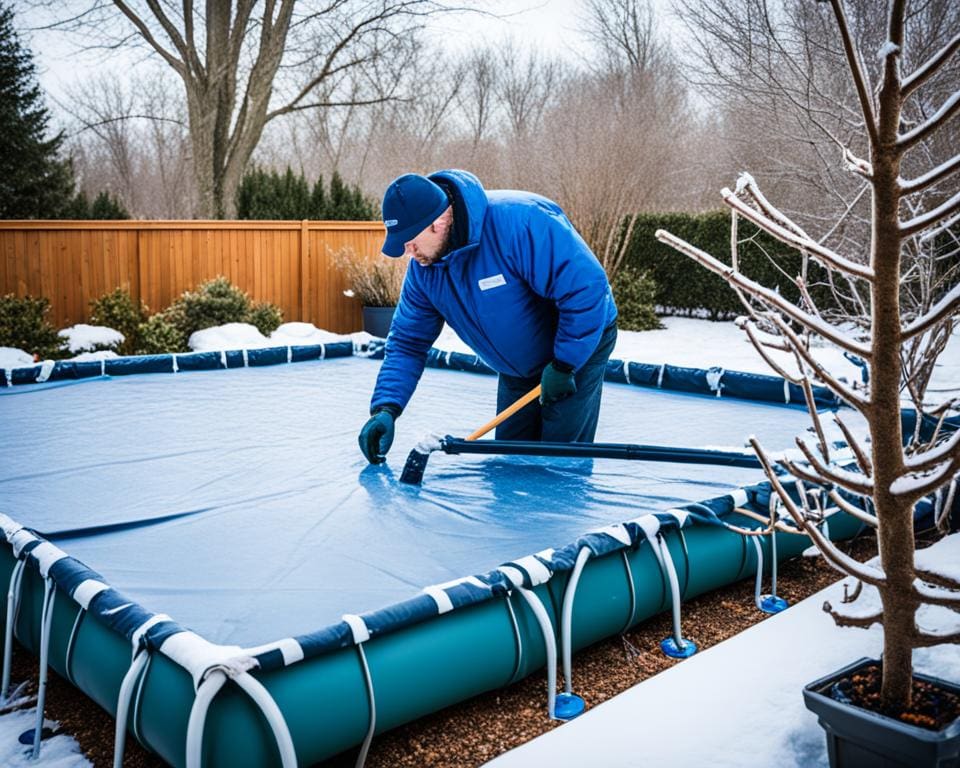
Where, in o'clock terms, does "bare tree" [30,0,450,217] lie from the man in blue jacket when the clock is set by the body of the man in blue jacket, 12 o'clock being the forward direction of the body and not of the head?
The bare tree is roughly at 4 o'clock from the man in blue jacket.

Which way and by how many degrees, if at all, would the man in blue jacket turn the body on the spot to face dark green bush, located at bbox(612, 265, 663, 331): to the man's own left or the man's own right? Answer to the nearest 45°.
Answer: approximately 135° to the man's own right

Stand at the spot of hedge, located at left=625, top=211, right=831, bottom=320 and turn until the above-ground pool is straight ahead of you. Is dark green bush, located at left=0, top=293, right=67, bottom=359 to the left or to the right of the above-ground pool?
right

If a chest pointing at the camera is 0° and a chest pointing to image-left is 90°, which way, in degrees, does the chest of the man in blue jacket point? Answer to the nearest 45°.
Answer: approximately 45°

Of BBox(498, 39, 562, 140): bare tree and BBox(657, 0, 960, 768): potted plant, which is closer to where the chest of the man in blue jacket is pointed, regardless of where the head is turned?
the potted plant

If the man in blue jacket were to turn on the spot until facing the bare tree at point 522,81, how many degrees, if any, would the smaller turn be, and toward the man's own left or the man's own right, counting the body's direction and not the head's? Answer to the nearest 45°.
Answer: approximately 135° to the man's own right

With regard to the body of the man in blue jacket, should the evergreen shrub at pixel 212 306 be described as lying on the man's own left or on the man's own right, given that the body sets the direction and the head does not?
on the man's own right
